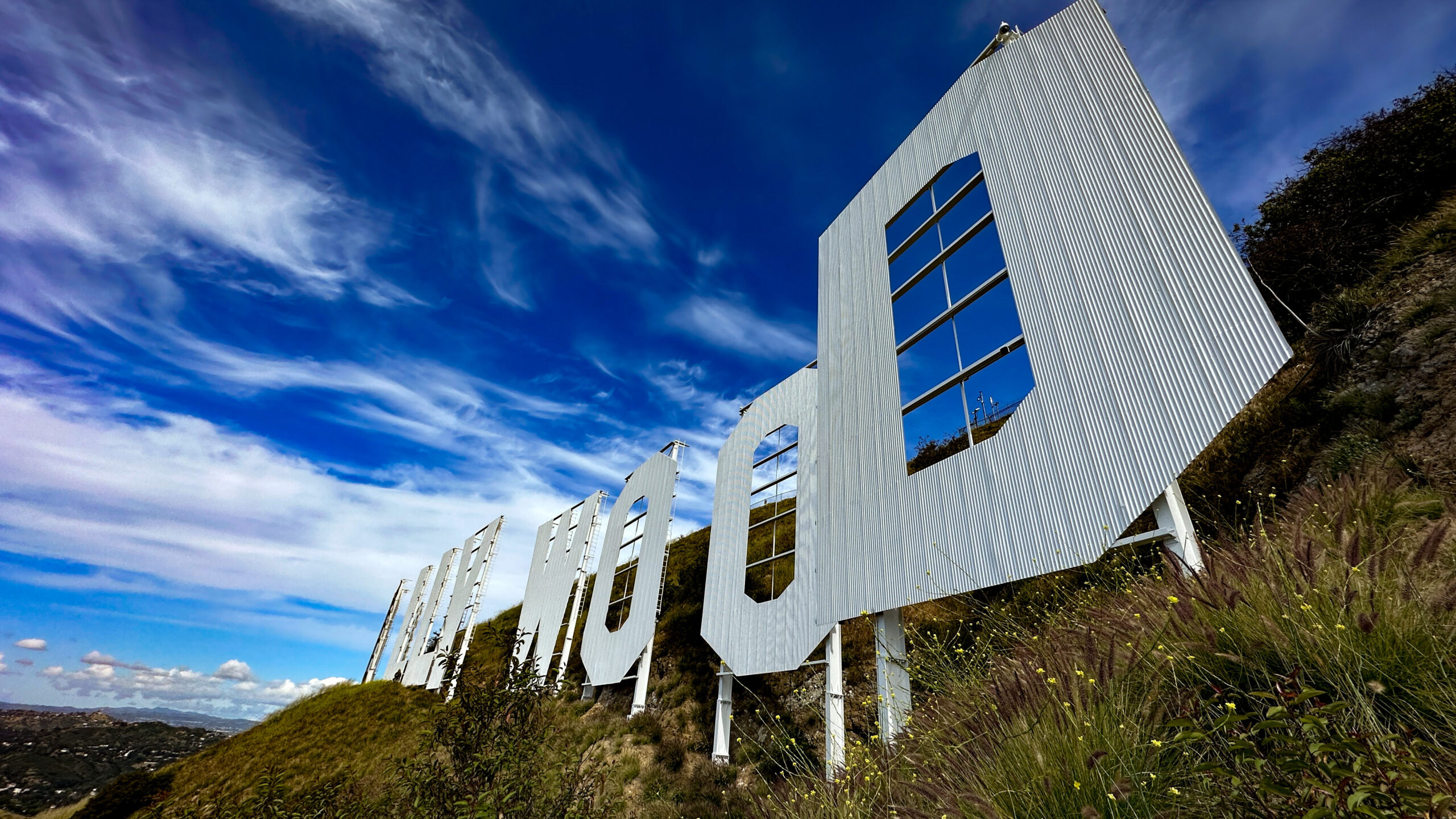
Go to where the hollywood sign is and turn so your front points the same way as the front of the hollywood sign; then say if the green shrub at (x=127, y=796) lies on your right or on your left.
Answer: on your right
